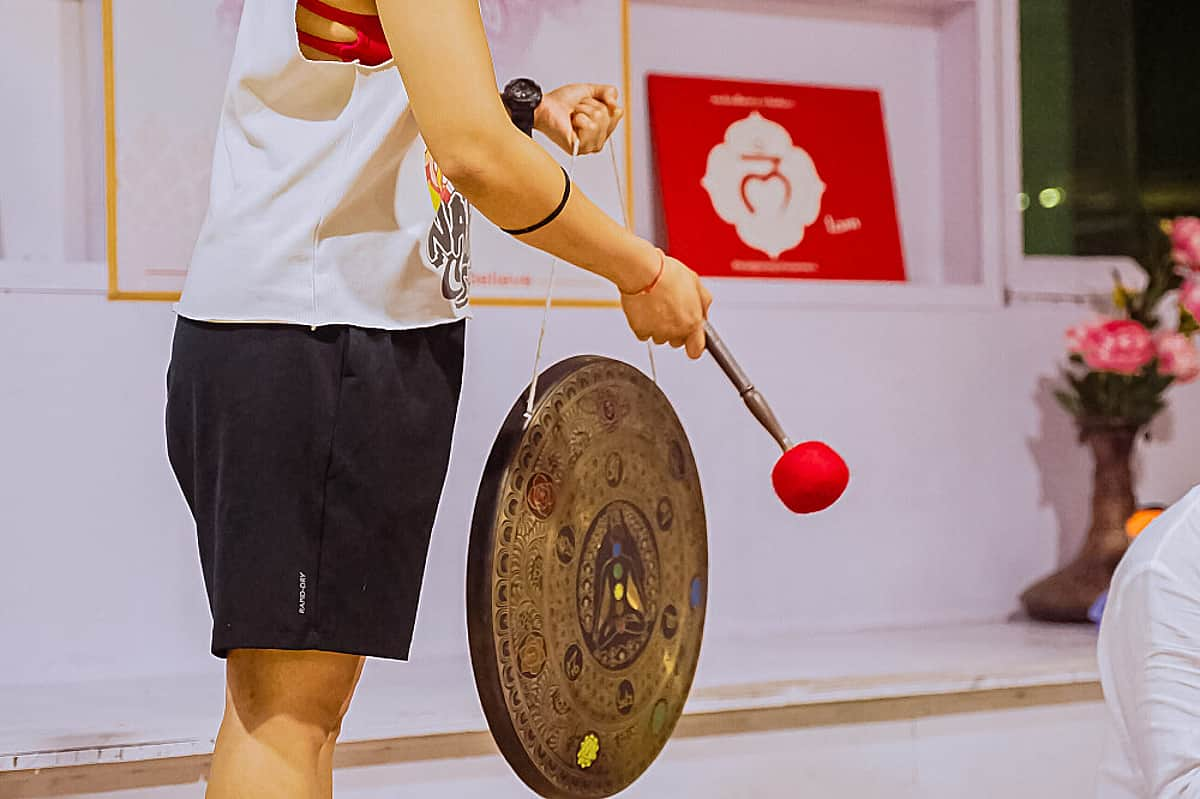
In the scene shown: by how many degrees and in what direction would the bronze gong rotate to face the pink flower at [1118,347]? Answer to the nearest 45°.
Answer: approximately 90° to its left

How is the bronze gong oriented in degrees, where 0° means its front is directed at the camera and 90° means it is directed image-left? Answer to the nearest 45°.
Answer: approximately 315°

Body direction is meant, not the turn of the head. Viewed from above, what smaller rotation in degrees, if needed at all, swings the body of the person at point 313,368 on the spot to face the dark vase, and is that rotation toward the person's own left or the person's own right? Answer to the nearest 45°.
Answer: approximately 45° to the person's own left

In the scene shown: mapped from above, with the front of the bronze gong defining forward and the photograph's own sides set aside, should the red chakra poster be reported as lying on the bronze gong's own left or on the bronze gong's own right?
on the bronze gong's own left

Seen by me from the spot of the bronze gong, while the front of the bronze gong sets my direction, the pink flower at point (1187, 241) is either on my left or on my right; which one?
on my left

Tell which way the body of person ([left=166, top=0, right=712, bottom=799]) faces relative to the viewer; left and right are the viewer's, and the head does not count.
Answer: facing to the right of the viewer

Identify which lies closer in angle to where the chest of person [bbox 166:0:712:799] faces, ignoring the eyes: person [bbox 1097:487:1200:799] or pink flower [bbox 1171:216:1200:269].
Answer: the person

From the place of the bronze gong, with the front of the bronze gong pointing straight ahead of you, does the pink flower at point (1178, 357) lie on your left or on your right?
on your left

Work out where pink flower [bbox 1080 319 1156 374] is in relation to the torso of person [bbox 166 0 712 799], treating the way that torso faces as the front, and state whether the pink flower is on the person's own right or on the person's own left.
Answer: on the person's own left
